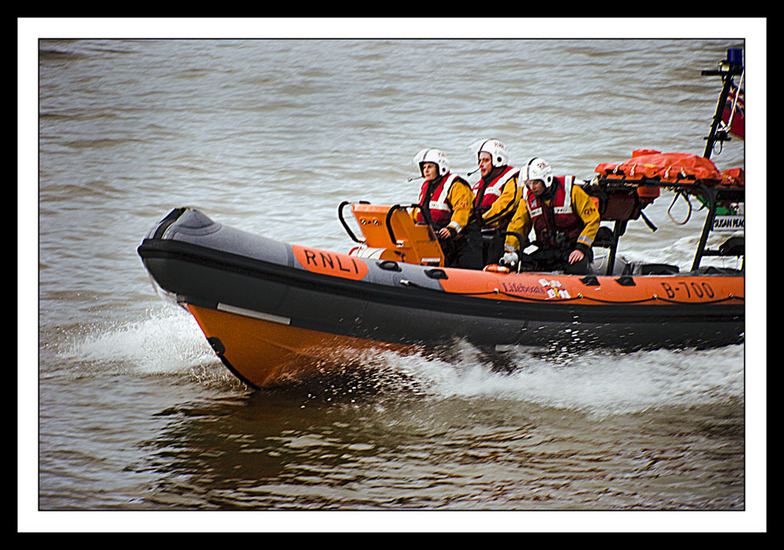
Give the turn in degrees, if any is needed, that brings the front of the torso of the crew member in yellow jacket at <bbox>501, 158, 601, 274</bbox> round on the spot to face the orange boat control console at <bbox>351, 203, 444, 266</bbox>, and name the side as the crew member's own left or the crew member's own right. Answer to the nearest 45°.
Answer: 0° — they already face it

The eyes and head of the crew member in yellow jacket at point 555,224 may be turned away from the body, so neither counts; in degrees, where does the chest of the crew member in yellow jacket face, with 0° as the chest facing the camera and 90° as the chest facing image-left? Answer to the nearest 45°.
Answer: approximately 45°

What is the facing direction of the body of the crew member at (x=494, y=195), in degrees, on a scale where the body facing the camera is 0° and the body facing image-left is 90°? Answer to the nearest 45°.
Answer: approximately 45°

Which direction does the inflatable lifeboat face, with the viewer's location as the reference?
facing to the left of the viewer
